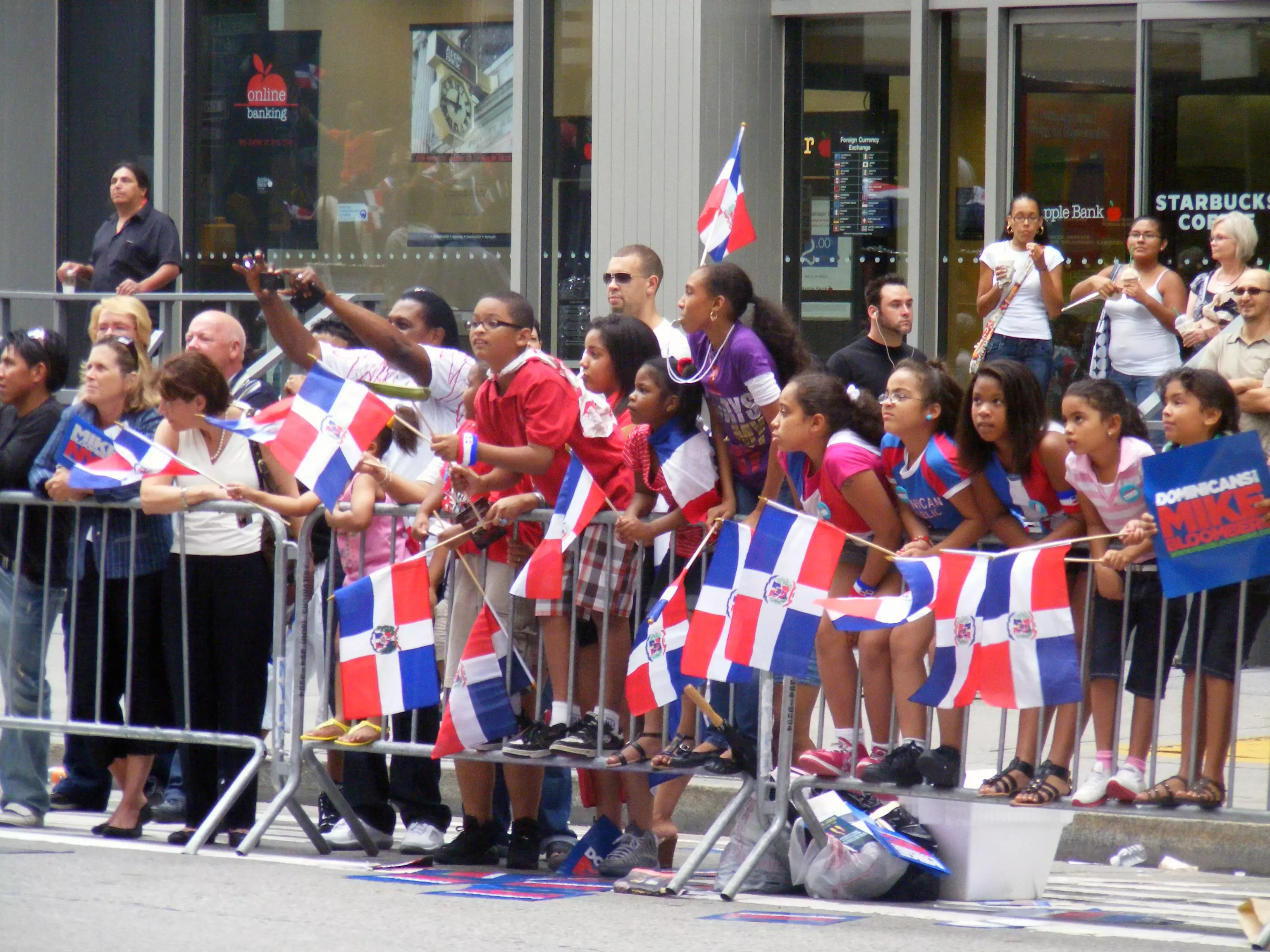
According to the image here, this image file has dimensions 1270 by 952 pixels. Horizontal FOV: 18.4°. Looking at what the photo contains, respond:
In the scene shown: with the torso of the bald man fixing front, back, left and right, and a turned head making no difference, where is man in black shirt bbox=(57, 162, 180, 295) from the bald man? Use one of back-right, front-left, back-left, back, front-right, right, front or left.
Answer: back-right

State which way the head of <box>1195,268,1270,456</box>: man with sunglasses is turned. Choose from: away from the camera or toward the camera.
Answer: toward the camera

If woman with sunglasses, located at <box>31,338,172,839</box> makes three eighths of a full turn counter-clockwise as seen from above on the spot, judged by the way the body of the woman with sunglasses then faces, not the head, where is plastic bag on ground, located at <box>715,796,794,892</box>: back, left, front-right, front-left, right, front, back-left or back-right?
front-right

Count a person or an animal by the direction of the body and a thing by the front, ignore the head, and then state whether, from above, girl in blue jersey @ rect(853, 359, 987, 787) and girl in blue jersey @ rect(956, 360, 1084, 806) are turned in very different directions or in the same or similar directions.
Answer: same or similar directions

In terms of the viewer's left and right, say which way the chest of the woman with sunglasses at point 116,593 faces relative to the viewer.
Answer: facing the viewer and to the left of the viewer

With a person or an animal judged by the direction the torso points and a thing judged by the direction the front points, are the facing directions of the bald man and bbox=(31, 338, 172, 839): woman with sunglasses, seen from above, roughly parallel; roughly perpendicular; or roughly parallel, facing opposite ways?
roughly parallel

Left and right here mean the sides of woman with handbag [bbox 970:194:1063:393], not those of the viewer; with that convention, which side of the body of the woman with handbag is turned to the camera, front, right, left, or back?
front

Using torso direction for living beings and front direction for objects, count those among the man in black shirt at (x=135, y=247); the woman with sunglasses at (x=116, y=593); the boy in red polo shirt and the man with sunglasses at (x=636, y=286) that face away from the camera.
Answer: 0

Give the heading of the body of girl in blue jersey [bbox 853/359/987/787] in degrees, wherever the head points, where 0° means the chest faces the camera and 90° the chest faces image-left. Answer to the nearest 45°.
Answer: approximately 45°

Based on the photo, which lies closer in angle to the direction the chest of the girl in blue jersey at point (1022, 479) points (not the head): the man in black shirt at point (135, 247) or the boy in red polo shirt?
the boy in red polo shirt

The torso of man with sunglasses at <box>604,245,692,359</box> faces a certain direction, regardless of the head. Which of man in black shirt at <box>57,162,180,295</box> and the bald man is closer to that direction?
the bald man

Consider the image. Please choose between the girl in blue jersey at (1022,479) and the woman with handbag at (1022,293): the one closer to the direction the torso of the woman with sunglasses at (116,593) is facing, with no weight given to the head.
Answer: the girl in blue jersey

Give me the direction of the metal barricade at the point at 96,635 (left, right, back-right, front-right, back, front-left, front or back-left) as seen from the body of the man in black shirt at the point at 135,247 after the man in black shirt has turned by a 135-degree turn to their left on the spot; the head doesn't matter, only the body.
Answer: right

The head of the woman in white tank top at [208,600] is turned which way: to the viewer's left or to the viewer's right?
to the viewer's left
